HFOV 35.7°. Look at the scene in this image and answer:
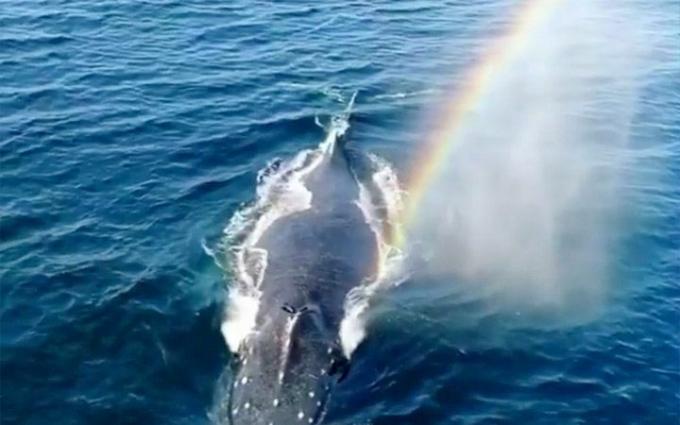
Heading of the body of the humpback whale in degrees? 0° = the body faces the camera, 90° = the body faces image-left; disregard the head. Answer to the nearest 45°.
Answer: approximately 0°
